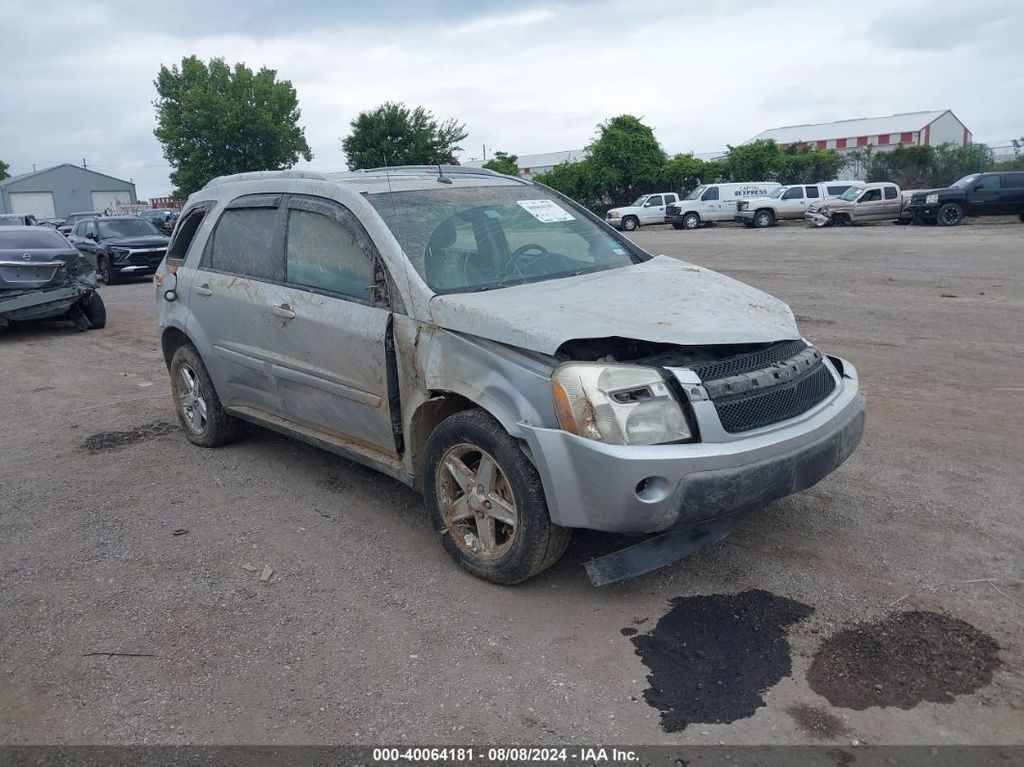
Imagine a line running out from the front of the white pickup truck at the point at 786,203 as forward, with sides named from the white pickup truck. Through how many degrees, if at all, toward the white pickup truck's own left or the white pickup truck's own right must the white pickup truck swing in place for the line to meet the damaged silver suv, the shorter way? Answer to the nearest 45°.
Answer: approximately 45° to the white pickup truck's own left

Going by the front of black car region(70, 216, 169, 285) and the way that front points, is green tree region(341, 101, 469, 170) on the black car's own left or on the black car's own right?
on the black car's own left

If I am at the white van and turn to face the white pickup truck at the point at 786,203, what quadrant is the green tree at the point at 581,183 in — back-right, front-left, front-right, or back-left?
back-left

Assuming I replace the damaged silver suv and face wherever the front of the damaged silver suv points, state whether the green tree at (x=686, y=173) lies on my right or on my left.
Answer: on my left

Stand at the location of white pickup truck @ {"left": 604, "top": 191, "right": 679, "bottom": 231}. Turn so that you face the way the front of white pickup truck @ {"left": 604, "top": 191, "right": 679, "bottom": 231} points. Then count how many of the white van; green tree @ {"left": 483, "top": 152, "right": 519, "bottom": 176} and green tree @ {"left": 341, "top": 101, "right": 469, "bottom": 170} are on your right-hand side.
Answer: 2

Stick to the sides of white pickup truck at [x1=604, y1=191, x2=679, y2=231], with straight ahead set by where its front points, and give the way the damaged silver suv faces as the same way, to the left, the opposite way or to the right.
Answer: to the left

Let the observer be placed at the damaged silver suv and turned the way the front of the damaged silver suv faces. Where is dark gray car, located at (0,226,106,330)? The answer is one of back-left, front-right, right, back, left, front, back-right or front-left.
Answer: back

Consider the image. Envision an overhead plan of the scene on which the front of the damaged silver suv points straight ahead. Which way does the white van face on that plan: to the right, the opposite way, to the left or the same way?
to the right

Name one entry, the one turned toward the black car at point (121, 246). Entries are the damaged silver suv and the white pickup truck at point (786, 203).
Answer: the white pickup truck

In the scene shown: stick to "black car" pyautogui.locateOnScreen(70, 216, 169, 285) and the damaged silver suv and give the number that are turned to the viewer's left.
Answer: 0
